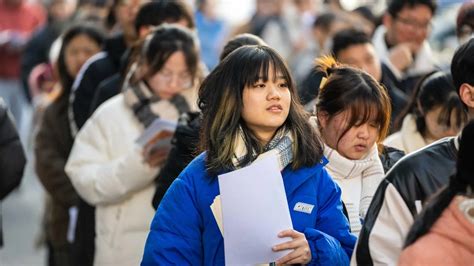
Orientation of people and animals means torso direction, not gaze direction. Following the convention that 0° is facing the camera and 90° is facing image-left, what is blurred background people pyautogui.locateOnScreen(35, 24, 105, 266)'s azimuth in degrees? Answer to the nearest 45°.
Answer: approximately 315°

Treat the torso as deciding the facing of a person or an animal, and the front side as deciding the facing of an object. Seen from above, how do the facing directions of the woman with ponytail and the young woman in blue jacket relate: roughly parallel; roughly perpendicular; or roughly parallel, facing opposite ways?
roughly parallel

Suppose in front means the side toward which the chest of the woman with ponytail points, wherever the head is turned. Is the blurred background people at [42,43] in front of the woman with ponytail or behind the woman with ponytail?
behind

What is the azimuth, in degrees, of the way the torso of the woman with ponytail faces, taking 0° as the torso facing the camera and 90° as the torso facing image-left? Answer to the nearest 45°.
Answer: approximately 315°

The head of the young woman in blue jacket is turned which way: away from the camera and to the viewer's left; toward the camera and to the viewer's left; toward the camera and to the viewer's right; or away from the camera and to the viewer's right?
toward the camera and to the viewer's right

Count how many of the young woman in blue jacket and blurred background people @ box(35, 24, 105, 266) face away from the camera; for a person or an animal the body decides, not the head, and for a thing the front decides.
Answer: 0

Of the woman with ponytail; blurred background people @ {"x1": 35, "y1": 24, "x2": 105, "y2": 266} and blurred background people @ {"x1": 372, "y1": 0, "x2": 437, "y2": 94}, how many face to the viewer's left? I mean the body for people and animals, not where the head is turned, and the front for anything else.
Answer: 0

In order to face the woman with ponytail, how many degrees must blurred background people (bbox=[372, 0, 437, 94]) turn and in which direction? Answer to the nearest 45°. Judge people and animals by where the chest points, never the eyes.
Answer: approximately 45° to their right

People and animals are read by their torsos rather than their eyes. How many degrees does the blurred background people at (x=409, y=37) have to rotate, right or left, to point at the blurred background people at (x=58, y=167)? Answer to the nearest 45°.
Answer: approximately 90° to their right

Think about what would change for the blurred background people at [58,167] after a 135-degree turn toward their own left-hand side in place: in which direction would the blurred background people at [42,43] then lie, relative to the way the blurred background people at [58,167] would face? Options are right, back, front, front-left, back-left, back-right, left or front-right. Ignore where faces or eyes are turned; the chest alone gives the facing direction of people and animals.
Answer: front

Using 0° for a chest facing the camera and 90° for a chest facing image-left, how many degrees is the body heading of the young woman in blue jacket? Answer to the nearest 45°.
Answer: approximately 315°

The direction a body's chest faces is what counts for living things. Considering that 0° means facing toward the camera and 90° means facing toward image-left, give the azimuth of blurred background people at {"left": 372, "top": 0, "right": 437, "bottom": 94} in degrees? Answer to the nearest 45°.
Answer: approximately 315°

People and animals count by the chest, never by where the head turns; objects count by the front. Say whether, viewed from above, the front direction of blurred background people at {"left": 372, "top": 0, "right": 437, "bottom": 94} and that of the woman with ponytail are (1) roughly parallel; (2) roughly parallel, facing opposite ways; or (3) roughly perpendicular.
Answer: roughly parallel
